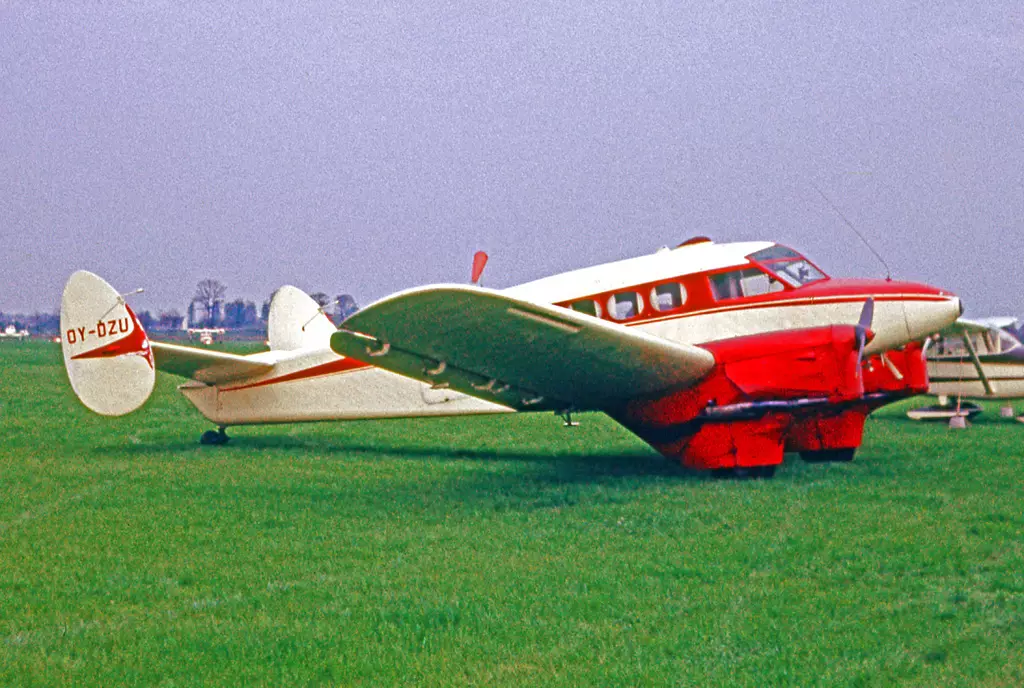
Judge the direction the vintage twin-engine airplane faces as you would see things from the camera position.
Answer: facing the viewer and to the right of the viewer

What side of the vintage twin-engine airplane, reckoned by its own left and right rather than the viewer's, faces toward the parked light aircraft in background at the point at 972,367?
left
